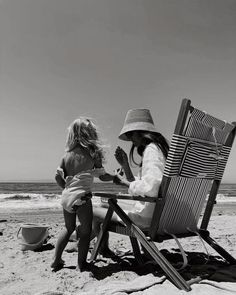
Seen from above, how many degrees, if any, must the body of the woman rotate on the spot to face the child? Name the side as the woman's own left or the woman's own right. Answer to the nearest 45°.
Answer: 0° — they already face them

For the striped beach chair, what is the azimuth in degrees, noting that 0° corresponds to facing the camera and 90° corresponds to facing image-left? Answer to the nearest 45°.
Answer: approximately 135°

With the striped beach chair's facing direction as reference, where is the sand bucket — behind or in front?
in front

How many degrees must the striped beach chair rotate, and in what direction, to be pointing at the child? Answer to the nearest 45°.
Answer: approximately 45° to its left

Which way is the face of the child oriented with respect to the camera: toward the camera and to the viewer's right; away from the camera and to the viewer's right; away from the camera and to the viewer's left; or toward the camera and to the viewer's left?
away from the camera and to the viewer's right

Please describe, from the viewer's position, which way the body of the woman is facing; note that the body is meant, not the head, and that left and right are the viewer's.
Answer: facing to the left of the viewer
